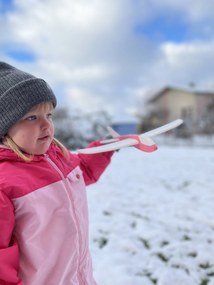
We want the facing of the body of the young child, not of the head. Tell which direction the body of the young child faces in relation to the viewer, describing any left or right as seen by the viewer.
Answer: facing the viewer and to the right of the viewer

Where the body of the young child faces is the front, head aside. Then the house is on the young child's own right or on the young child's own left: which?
on the young child's own left
